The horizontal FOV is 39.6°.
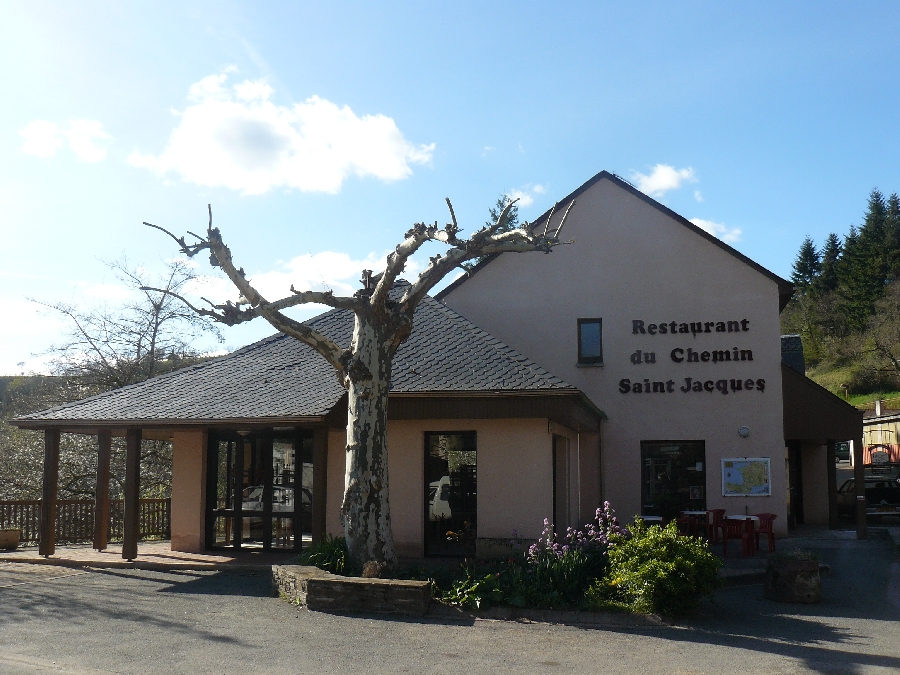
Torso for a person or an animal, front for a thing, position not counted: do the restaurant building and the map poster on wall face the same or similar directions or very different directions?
same or similar directions

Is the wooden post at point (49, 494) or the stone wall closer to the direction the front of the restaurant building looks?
the stone wall

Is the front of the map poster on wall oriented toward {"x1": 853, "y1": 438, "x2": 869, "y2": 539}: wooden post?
no

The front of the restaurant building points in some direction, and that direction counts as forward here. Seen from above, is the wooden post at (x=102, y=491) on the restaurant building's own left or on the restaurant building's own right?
on the restaurant building's own right

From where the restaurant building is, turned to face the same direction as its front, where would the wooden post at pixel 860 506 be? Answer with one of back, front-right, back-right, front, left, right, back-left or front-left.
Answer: left

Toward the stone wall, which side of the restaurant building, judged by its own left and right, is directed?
front

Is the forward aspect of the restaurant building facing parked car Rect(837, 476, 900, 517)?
no

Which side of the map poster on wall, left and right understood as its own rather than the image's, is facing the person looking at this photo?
front

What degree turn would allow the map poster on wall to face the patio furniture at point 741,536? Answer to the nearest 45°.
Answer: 0° — it already faces it

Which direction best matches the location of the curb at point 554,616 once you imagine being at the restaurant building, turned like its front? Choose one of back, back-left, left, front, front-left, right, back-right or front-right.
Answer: front

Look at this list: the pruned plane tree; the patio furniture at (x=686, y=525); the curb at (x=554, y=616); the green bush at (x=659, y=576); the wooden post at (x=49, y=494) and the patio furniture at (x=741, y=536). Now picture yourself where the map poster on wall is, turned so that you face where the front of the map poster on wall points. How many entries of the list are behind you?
0

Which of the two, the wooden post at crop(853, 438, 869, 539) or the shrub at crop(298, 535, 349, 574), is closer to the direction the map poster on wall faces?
the shrub

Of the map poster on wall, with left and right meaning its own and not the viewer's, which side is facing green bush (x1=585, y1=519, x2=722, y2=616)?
front
